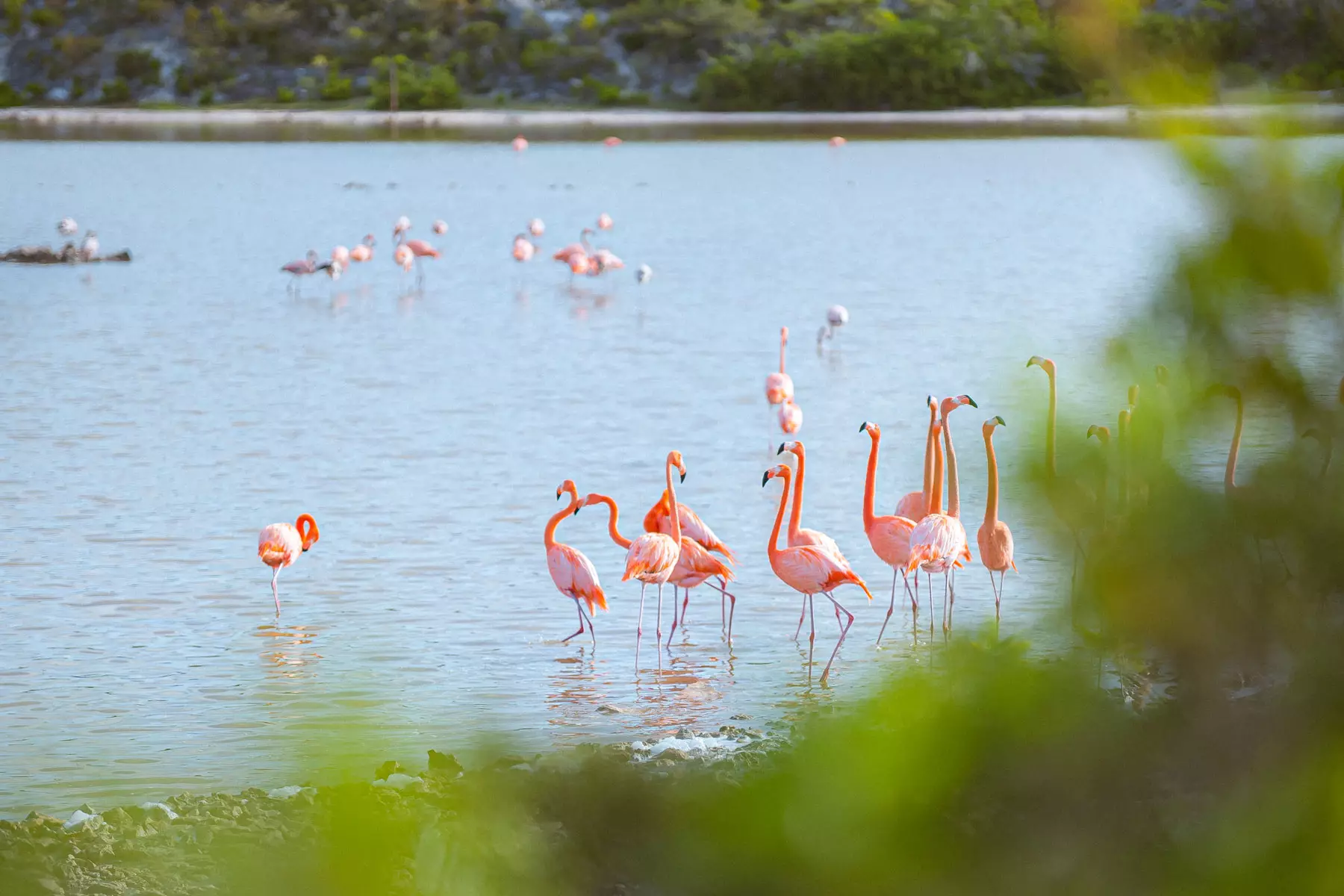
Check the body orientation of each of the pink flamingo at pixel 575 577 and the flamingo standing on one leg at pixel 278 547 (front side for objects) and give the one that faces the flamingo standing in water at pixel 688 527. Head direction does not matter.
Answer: the flamingo standing on one leg

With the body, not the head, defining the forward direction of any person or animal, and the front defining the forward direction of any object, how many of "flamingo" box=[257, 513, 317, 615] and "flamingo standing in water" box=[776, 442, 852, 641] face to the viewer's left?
1

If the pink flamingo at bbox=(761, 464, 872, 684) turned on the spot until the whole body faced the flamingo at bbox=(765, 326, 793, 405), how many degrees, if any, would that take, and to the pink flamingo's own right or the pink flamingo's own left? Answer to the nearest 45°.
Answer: approximately 90° to the pink flamingo's own right

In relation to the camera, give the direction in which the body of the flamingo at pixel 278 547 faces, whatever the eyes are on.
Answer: to the viewer's right

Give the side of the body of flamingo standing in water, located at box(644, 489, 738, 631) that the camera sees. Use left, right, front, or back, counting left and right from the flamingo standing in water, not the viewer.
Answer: left

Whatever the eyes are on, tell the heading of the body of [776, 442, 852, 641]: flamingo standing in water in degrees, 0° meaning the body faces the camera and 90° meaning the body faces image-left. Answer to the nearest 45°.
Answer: approximately 90°

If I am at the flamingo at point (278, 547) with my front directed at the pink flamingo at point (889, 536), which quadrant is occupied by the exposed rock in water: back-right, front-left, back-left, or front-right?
back-left

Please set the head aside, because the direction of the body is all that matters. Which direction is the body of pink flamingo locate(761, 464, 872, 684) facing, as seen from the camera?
to the viewer's left

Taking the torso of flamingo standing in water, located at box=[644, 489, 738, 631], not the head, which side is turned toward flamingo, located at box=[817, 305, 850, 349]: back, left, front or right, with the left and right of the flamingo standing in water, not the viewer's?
right
